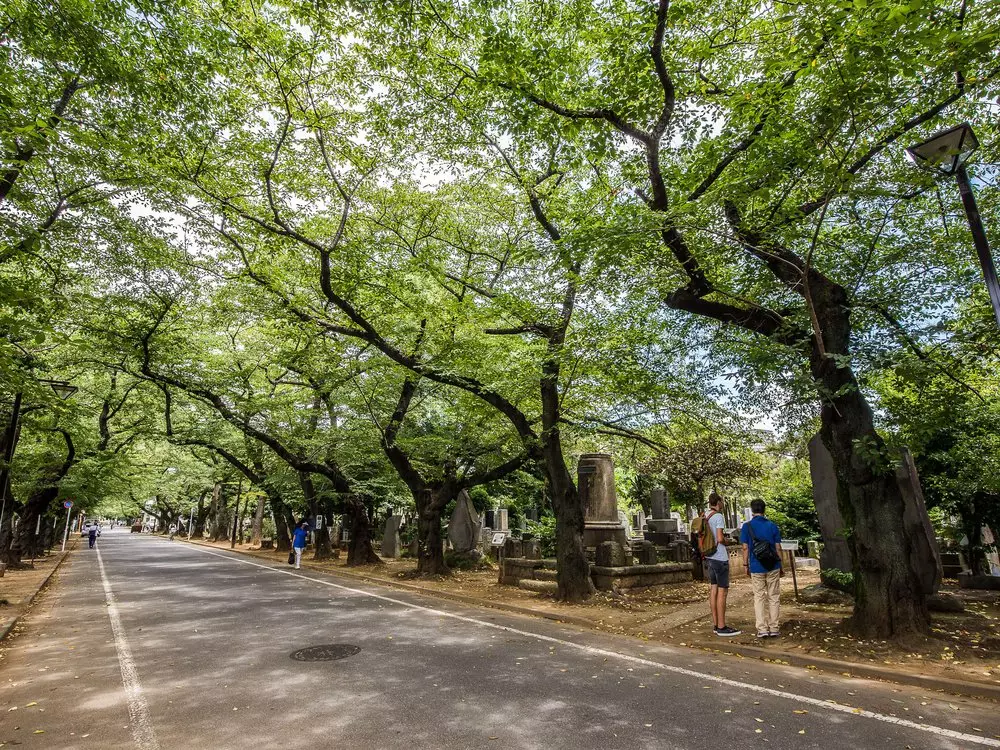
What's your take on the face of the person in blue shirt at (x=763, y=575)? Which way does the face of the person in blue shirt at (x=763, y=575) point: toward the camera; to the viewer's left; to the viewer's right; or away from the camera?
away from the camera

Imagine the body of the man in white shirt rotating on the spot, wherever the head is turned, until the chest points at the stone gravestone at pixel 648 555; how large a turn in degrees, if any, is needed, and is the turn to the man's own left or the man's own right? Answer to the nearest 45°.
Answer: approximately 90° to the man's own left

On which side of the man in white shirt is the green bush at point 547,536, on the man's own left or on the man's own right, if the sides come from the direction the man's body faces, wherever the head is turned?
on the man's own left

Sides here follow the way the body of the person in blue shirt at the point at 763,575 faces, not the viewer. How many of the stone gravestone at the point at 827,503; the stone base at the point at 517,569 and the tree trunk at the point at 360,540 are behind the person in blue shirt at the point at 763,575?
0

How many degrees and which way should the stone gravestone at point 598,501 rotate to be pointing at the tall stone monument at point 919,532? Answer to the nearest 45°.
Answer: approximately 90° to its left

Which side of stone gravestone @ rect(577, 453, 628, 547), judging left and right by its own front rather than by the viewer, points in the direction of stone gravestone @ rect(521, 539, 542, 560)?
right

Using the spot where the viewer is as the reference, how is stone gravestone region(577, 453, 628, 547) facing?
facing the viewer and to the left of the viewer

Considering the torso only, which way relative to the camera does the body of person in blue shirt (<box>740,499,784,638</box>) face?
away from the camera

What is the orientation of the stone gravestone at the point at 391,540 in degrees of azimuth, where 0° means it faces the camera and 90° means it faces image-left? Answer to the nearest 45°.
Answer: approximately 45°
